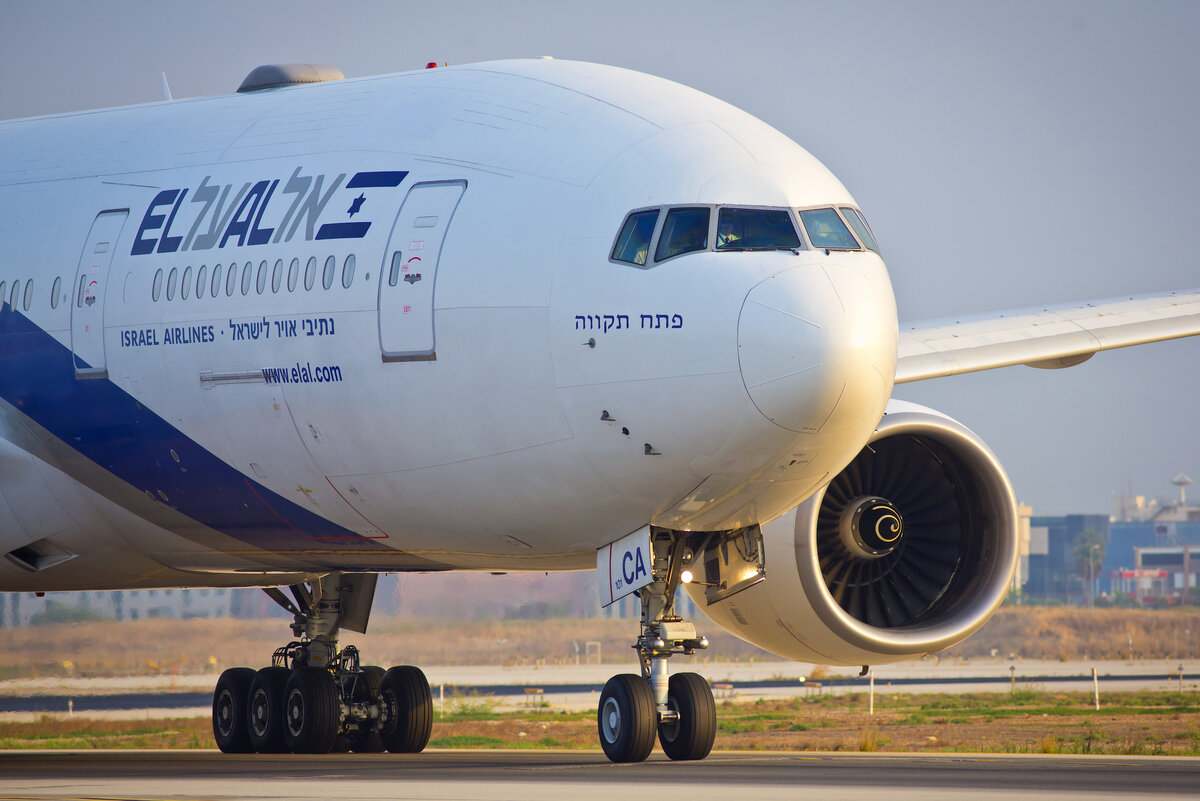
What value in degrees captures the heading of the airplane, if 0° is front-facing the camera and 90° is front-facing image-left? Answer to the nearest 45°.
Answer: approximately 315°
